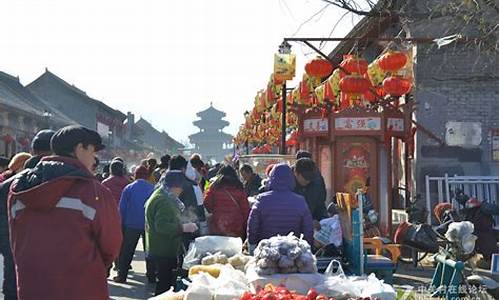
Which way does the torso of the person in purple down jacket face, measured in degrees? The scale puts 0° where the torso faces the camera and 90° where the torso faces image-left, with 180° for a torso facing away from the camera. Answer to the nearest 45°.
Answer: approximately 180°

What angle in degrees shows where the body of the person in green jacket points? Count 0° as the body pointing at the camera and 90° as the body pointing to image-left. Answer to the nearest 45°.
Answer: approximately 270°

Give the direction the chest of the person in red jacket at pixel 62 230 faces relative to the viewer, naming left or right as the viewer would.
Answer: facing away from the viewer and to the right of the viewer

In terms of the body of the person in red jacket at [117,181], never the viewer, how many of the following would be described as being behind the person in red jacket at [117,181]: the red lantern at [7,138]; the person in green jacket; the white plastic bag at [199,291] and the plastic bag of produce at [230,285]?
3

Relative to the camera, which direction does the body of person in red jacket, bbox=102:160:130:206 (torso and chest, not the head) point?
away from the camera

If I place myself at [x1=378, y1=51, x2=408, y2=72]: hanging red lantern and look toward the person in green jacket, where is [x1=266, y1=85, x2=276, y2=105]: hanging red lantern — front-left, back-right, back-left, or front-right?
back-right

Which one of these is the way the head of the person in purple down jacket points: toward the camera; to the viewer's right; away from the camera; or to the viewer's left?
away from the camera

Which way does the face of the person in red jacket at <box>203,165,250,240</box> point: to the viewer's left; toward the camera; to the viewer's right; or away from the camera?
away from the camera

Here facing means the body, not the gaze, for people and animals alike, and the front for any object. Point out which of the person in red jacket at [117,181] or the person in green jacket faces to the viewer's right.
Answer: the person in green jacket

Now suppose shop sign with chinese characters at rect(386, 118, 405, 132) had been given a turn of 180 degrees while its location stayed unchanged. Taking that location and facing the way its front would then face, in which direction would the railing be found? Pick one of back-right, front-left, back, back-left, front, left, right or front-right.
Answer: back-right

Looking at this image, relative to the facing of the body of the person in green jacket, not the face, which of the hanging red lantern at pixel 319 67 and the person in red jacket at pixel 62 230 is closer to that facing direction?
the hanging red lantern

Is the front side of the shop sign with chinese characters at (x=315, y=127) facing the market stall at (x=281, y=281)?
yes

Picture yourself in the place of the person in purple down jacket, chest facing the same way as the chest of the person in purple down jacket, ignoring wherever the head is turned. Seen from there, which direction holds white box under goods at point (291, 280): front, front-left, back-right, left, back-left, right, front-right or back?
back
